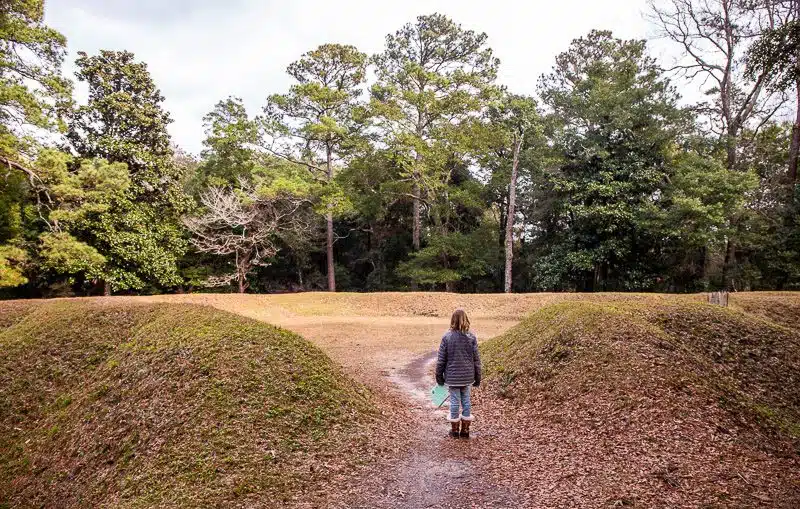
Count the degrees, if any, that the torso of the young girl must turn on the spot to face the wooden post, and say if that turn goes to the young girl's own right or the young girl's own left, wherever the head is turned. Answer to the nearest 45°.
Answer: approximately 45° to the young girl's own right

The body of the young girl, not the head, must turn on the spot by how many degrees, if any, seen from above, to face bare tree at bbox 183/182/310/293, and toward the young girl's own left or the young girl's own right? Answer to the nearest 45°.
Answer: approximately 45° to the young girl's own left

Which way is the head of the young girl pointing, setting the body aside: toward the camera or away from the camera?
away from the camera

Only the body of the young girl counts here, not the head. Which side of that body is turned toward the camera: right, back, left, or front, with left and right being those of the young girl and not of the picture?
back
